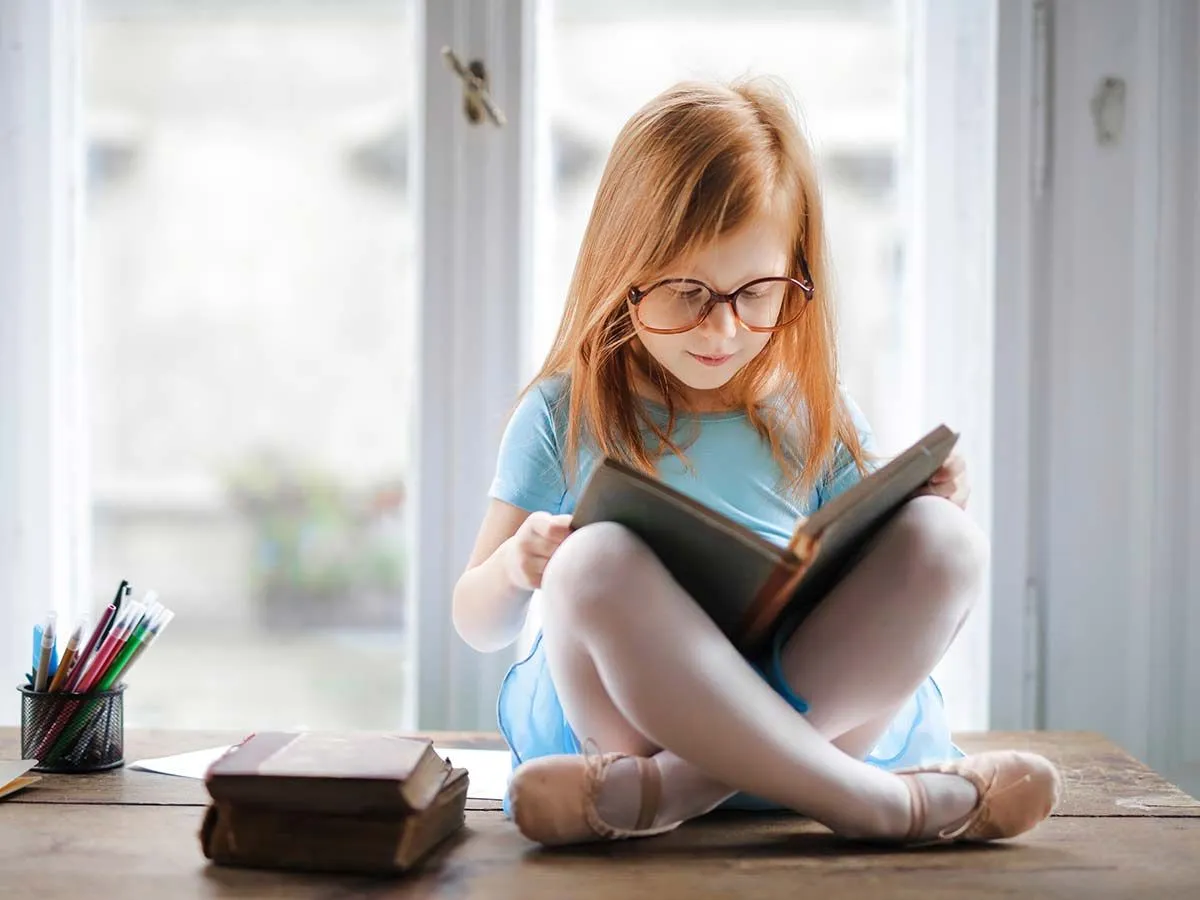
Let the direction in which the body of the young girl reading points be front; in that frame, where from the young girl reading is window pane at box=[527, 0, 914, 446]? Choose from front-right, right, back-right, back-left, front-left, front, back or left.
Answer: back

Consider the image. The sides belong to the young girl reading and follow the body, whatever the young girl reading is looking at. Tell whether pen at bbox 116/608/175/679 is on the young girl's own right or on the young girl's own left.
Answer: on the young girl's own right

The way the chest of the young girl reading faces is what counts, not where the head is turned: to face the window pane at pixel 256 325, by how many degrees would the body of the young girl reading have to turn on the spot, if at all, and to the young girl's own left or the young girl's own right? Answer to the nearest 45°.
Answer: approximately 135° to the young girl's own right

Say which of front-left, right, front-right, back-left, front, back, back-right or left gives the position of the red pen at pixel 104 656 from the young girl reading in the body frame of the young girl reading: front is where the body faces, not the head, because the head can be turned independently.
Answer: right

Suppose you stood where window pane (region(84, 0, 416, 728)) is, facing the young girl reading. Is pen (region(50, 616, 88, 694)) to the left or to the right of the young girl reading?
right

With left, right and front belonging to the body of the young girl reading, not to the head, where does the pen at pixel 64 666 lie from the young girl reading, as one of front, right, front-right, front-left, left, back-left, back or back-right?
right

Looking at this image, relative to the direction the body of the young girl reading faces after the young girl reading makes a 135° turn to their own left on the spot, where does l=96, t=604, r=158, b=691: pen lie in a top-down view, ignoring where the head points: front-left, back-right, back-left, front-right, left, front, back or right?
back-left

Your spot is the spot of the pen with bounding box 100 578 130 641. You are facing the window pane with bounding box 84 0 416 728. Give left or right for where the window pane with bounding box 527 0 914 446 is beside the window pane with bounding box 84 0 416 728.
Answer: right

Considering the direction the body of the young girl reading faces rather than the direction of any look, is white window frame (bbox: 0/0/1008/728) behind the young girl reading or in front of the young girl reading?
behind

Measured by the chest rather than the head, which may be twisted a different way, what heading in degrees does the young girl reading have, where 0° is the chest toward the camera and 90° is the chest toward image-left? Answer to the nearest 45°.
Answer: approximately 0°

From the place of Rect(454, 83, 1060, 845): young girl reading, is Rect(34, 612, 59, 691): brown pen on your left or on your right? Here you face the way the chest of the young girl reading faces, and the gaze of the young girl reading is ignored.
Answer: on your right
